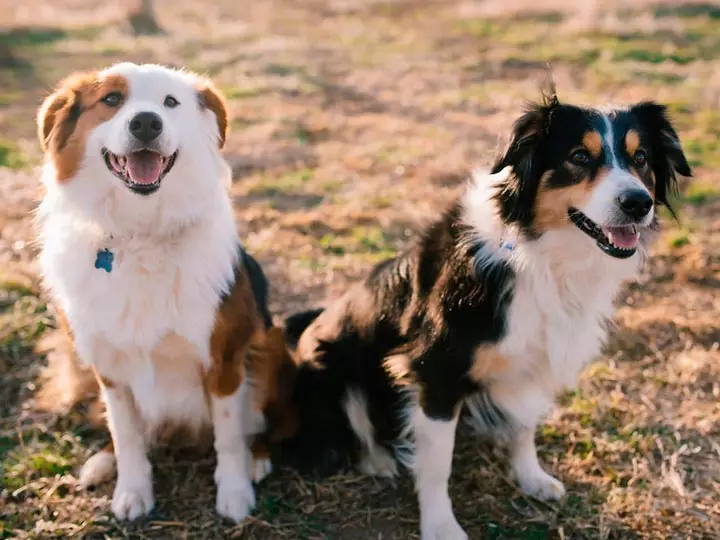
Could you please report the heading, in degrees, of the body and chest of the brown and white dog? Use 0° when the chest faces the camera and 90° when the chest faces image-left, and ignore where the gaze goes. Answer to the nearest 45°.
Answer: approximately 0°

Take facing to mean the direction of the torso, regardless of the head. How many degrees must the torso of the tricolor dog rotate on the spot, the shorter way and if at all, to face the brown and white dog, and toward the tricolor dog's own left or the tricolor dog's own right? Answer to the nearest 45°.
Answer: approximately 135° to the tricolor dog's own right

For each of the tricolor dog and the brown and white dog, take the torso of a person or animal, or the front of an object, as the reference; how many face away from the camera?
0

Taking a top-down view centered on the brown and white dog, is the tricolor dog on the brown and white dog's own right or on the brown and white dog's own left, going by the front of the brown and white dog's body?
on the brown and white dog's own left

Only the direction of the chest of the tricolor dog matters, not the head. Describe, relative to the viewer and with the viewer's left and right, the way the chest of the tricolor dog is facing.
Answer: facing the viewer and to the right of the viewer
